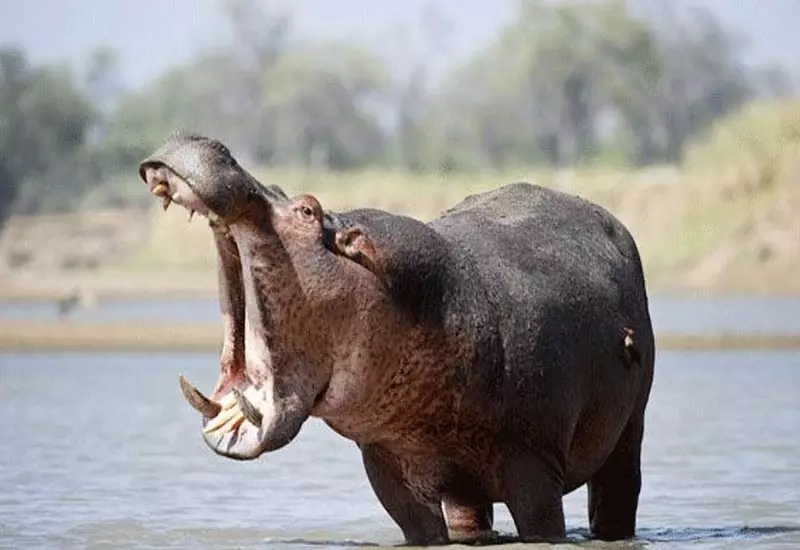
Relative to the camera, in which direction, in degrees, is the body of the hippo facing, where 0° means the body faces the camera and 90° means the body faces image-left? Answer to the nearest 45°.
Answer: approximately 45°
